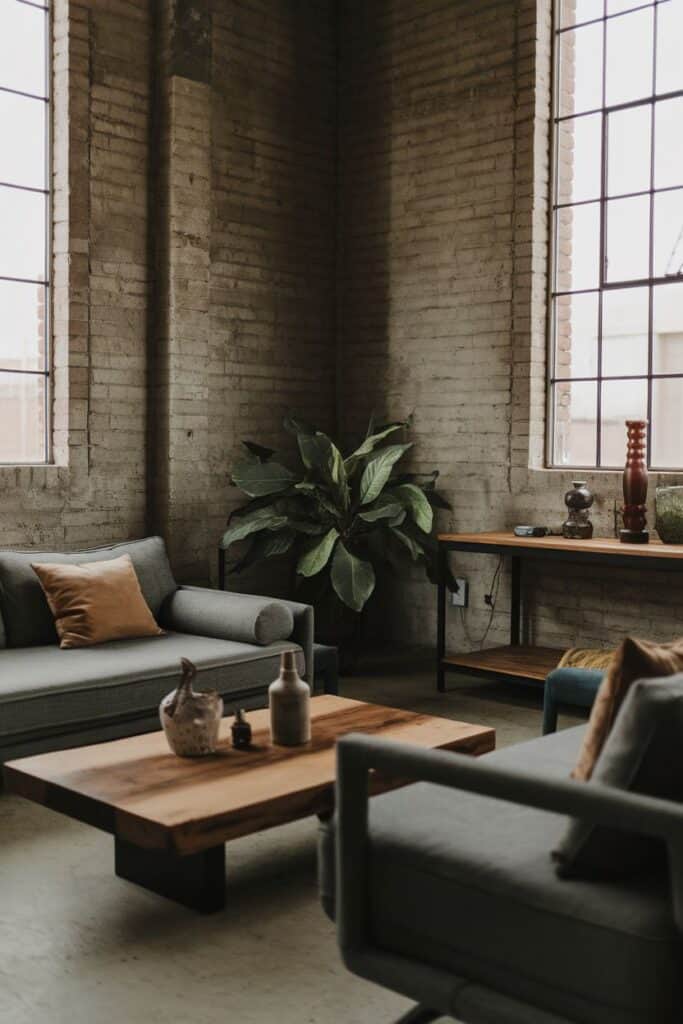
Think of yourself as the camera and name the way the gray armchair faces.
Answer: facing away from the viewer and to the left of the viewer

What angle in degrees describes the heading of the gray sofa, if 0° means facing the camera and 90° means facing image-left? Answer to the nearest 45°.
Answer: approximately 315°

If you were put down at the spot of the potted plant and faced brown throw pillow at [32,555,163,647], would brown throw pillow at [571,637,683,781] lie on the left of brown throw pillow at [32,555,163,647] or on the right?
left

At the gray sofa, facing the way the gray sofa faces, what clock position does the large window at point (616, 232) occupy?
The large window is roughly at 10 o'clock from the gray sofa.

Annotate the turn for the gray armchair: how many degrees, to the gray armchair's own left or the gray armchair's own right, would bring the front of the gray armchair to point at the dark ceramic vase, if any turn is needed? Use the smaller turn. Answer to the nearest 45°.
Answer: approximately 45° to the gray armchair's own right

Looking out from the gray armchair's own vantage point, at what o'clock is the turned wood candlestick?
The turned wood candlestick is roughly at 2 o'clock from the gray armchair.

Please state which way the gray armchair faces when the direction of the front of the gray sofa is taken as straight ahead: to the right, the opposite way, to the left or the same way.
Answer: the opposite way

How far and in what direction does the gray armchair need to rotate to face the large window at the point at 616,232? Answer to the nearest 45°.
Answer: approximately 45° to its right

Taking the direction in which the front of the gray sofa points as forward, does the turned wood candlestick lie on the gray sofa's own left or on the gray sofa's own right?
on the gray sofa's own left
